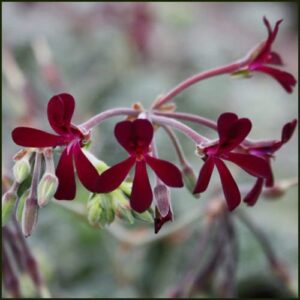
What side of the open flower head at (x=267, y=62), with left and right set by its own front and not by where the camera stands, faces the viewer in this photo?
right
